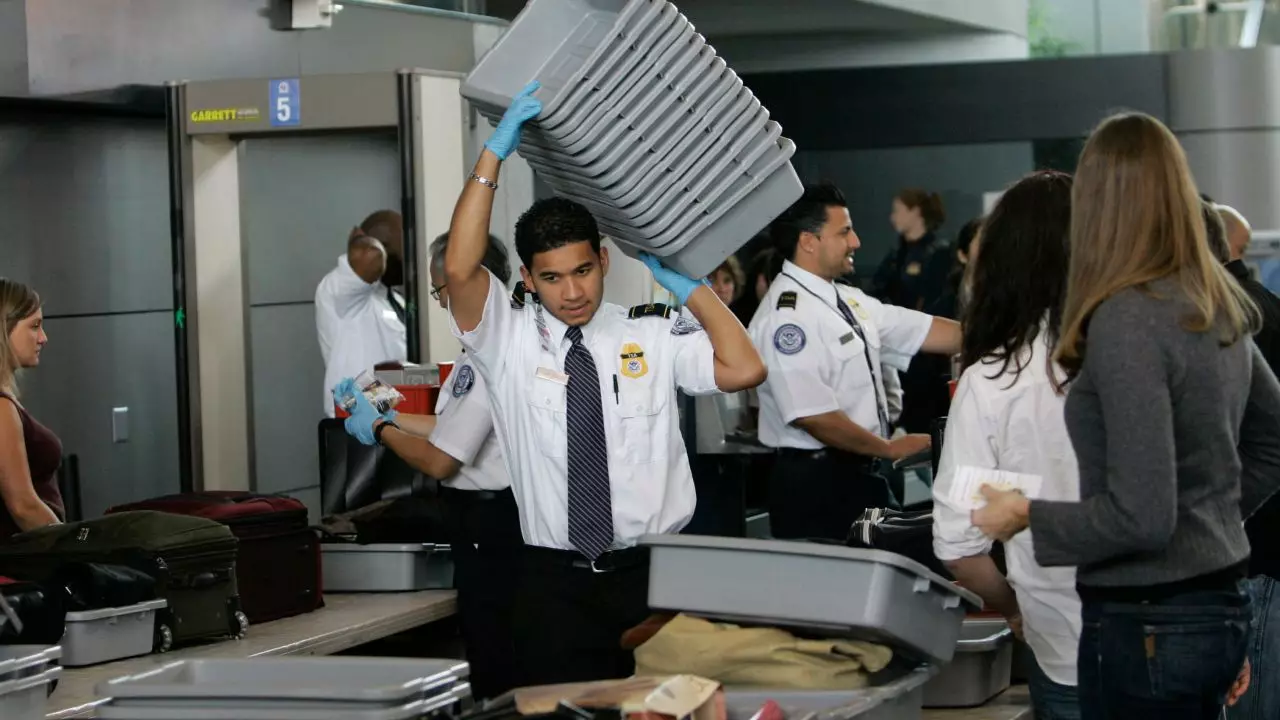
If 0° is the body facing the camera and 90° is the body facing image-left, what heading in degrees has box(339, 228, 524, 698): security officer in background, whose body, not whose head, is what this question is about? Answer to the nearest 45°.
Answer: approximately 90°

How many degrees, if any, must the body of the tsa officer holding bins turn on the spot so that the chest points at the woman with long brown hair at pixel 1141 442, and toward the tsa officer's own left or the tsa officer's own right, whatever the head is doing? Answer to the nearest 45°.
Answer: approximately 45° to the tsa officer's own left

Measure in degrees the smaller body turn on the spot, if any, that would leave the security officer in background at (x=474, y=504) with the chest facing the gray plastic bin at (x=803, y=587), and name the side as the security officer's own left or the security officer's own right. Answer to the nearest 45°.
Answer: approximately 90° to the security officer's own left

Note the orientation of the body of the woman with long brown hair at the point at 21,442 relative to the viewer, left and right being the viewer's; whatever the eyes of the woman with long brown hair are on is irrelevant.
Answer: facing to the right of the viewer

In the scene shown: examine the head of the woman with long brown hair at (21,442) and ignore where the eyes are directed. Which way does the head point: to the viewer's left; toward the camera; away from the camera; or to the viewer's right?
to the viewer's right

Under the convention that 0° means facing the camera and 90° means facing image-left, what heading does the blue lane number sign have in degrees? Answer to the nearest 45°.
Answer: approximately 0°

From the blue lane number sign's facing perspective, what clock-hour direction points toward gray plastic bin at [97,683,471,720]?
The gray plastic bin is roughly at 12 o'clock from the blue lane number sign.

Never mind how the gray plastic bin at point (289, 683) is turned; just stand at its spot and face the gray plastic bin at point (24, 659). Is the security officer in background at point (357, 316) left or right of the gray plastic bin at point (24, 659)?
right

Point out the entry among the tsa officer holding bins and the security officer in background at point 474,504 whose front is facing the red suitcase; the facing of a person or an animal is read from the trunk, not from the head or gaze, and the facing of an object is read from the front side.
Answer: the security officer in background
